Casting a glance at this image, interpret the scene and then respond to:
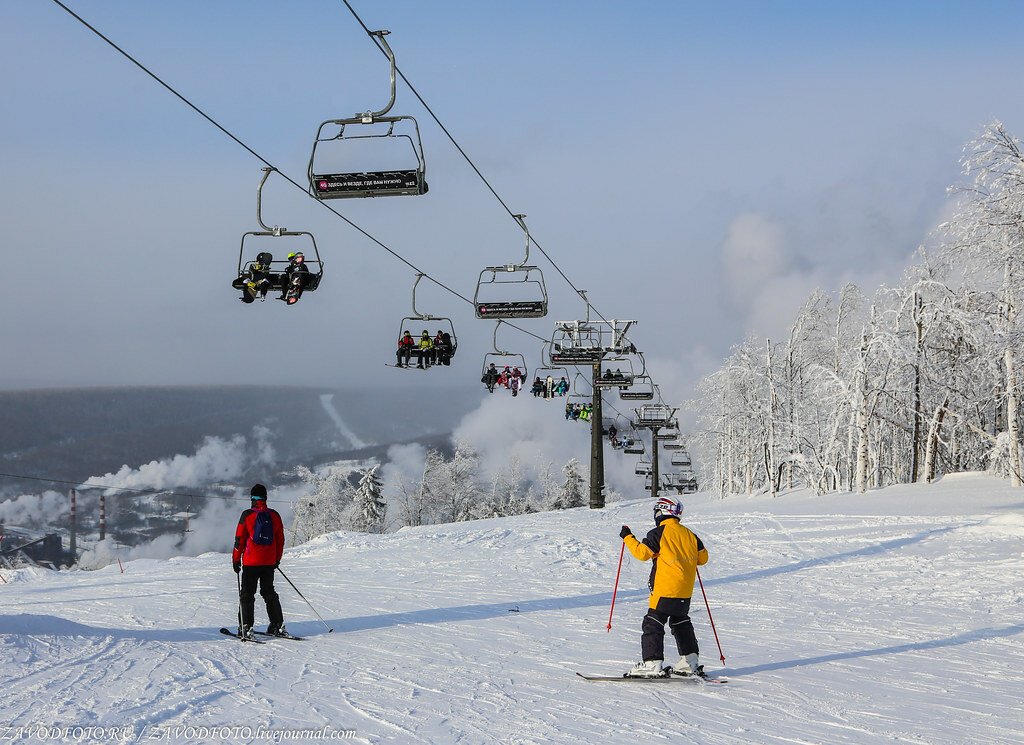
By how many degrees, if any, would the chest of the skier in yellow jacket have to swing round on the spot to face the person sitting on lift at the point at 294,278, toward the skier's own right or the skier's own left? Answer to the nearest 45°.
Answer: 0° — they already face them

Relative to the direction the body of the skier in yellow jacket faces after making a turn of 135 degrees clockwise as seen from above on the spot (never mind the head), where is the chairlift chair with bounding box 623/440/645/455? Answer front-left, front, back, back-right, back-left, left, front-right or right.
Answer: left

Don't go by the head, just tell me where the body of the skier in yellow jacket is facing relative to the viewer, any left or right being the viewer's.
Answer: facing away from the viewer and to the left of the viewer

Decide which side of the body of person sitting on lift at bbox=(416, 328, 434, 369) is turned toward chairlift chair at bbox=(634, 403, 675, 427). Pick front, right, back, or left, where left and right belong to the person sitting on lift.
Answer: back

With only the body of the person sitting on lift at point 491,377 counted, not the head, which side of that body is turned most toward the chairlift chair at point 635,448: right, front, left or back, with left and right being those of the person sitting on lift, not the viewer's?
back

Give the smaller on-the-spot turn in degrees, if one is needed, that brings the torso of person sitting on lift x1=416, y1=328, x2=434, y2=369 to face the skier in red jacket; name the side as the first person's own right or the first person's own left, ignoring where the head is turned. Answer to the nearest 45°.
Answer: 0° — they already face them

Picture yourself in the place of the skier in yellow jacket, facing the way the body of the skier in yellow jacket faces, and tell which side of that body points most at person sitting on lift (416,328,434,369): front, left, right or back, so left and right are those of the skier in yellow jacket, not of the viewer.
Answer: front

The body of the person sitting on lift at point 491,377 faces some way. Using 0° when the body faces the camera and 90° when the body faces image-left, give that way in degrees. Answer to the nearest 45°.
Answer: approximately 0°

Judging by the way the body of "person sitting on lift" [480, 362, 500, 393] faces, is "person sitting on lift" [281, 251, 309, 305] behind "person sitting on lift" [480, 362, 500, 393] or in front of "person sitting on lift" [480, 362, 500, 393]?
in front

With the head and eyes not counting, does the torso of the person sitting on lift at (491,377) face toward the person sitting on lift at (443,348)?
yes

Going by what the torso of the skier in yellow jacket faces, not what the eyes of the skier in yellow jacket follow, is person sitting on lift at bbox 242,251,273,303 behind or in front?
in front
